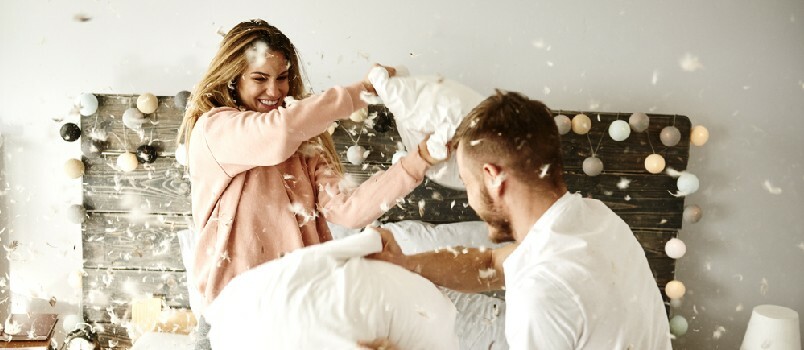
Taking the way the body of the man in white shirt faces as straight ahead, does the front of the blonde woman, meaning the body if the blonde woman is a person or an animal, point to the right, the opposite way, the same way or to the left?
the opposite way

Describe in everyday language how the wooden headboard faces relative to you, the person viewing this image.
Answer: facing the viewer

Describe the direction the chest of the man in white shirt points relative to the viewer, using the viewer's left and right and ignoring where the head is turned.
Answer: facing away from the viewer and to the left of the viewer

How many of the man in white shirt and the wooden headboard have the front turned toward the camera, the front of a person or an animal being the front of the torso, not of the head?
1

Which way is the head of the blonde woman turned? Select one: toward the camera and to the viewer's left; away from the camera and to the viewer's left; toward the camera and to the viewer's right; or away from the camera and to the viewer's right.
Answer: toward the camera and to the viewer's right

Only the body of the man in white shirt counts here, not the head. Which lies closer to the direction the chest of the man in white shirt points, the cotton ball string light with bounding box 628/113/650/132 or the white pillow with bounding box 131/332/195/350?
the white pillow

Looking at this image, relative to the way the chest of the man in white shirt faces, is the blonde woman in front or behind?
in front

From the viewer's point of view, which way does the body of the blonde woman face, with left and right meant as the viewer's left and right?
facing the viewer and to the right of the viewer

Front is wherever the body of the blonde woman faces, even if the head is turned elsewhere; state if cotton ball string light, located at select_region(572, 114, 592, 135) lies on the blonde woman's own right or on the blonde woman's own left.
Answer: on the blonde woman's own left

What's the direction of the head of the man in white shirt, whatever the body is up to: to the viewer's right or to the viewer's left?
to the viewer's left

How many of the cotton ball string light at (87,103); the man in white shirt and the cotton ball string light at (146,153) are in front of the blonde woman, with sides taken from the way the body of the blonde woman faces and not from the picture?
1

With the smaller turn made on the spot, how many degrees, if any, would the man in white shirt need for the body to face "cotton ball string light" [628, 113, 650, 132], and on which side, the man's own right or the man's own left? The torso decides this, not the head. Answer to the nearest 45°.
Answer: approximately 45° to the man's own right

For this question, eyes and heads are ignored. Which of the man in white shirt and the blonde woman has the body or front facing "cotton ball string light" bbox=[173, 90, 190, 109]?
the man in white shirt

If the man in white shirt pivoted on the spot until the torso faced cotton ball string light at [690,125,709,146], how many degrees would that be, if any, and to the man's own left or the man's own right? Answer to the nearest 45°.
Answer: approximately 90° to the man's own right

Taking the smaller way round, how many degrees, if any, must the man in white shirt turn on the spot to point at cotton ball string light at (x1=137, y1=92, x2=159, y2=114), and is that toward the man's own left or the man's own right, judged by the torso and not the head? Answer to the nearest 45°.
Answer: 0° — they already face it

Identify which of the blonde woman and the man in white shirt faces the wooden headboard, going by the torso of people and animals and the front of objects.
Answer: the man in white shirt
